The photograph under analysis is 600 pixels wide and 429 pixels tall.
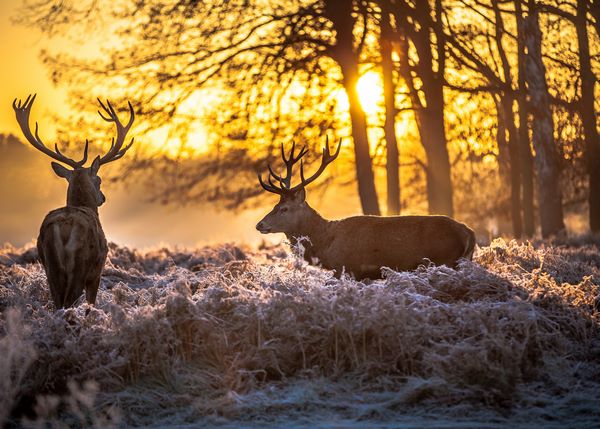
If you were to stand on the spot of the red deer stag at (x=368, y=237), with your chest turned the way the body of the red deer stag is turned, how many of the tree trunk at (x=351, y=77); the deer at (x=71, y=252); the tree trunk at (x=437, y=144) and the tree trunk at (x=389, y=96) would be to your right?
3

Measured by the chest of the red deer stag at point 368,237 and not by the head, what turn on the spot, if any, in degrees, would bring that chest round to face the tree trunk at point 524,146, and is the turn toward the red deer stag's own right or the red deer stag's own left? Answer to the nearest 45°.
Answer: approximately 90° to the red deer stag's own right

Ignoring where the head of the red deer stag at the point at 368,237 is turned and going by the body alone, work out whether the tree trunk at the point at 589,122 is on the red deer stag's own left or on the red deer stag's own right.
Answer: on the red deer stag's own right

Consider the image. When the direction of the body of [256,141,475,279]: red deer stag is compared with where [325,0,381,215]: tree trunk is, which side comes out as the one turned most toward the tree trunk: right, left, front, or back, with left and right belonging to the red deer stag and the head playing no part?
right

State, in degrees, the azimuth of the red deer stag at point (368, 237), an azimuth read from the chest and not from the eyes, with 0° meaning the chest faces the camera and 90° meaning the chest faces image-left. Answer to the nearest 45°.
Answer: approximately 90°

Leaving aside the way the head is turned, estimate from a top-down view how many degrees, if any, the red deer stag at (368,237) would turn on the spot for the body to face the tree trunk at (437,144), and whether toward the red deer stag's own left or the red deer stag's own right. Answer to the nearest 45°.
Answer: approximately 90° to the red deer stag's own right

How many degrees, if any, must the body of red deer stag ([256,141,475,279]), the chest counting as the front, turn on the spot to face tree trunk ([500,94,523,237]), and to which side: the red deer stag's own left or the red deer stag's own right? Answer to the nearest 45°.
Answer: approximately 90° to the red deer stag's own right

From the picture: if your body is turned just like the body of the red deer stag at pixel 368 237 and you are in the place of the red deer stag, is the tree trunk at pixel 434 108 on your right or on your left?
on your right

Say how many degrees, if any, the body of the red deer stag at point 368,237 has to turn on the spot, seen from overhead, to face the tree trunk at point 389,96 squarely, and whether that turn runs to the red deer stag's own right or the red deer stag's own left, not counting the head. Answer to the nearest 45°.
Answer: approximately 90° to the red deer stag's own right

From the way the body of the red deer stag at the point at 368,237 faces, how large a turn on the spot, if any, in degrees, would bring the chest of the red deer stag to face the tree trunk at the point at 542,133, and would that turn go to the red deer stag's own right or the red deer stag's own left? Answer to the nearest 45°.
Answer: approximately 90° to the red deer stag's own right
